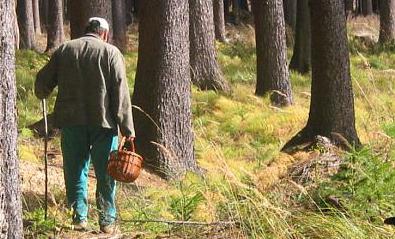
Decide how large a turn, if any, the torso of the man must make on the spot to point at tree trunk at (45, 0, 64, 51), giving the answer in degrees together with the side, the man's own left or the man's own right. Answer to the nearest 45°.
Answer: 0° — they already face it

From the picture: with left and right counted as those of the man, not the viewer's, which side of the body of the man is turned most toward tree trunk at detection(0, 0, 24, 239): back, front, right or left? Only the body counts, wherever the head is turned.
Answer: left

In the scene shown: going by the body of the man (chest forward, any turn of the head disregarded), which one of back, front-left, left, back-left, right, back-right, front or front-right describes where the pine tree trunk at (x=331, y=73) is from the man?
front-right

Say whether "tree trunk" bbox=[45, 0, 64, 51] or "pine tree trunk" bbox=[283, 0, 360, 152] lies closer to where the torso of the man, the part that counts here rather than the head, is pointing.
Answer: the tree trunk

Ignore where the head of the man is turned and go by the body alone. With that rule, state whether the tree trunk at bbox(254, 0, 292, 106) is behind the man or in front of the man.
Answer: in front

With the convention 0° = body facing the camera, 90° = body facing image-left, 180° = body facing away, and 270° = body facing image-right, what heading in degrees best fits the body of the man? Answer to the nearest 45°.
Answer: approximately 180°

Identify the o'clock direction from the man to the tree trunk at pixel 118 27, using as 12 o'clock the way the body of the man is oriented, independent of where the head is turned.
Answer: The tree trunk is roughly at 12 o'clock from the man.

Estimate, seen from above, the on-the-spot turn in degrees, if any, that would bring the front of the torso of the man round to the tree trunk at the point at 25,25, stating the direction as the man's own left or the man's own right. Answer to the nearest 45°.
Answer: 0° — they already face it

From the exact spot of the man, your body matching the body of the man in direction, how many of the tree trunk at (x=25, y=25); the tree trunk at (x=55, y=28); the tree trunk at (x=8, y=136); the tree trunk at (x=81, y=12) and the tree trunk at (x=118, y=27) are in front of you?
4

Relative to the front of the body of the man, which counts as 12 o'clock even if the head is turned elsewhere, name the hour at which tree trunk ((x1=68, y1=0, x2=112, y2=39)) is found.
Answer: The tree trunk is roughly at 12 o'clock from the man.

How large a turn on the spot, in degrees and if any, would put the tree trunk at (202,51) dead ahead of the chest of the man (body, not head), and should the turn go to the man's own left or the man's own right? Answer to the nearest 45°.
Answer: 0° — they already face it
